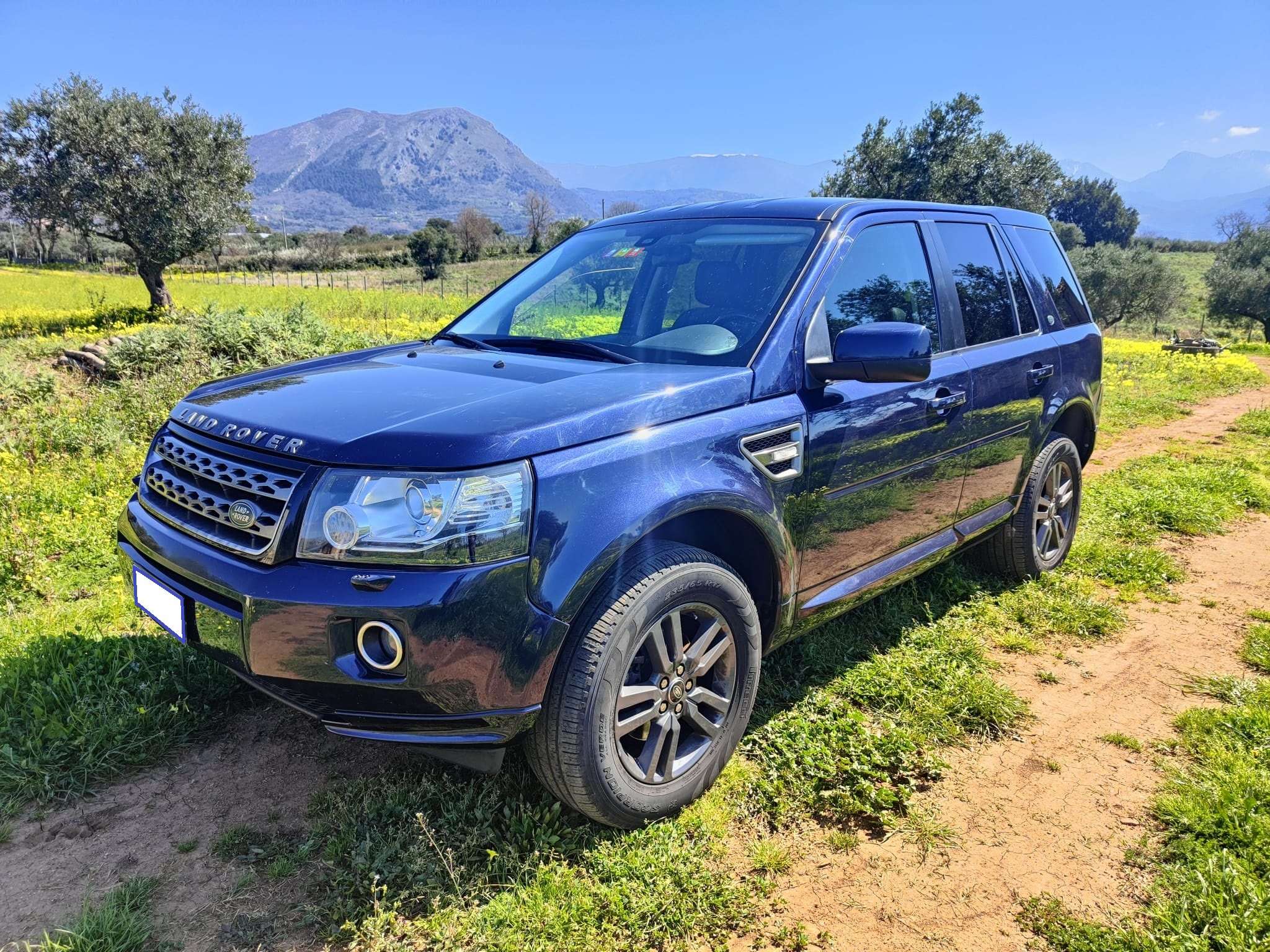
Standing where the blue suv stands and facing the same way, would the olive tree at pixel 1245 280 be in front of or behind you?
behind

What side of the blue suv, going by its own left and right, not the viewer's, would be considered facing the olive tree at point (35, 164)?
right

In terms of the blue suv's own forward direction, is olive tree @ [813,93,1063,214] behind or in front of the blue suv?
behind

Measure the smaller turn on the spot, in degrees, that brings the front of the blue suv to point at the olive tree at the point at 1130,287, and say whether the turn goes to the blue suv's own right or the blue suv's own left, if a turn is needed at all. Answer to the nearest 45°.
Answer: approximately 180°

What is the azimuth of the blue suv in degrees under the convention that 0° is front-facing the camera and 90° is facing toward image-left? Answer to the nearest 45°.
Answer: approximately 45°

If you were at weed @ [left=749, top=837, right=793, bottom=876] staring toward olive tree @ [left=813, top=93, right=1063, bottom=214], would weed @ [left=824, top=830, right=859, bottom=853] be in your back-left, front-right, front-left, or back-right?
front-right

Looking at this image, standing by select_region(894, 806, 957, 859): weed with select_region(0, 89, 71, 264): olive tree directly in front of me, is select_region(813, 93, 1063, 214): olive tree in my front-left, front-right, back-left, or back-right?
front-right

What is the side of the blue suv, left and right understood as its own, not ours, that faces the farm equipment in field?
back

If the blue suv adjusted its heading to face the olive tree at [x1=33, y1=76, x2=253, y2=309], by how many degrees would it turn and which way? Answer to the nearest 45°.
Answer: approximately 90° to its right
